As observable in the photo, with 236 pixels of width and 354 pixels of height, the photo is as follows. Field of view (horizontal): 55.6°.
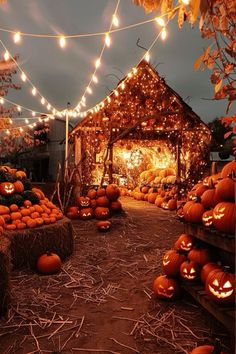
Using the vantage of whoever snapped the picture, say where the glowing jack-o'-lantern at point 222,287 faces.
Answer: facing the viewer

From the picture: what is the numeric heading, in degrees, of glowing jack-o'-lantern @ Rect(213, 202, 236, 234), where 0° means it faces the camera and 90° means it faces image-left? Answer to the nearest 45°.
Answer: approximately 45°

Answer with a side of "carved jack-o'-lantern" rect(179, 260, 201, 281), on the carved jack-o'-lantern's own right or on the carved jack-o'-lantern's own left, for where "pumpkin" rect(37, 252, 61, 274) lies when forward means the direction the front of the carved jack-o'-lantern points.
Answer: on the carved jack-o'-lantern's own right

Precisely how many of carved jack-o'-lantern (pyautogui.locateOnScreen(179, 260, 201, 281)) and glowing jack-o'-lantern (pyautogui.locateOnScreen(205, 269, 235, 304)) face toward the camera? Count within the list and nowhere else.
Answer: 2

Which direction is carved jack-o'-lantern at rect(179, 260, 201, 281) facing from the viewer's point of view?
toward the camera

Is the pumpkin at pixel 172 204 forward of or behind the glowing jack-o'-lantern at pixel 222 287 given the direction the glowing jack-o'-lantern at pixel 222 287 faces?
behind
